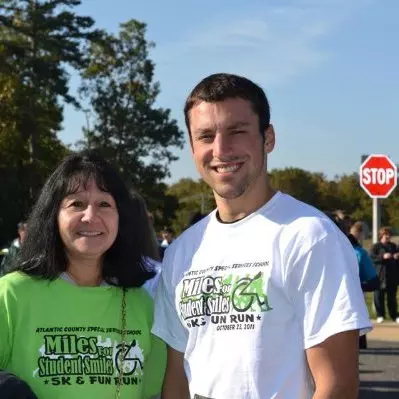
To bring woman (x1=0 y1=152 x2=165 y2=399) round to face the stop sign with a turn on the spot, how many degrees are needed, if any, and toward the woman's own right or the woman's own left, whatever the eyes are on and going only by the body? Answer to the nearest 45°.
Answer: approximately 135° to the woman's own left

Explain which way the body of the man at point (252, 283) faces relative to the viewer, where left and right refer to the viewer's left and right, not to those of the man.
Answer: facing the viewer and to the left of the viewer

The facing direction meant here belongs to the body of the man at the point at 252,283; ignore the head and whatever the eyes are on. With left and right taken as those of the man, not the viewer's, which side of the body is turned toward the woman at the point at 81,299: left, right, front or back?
right

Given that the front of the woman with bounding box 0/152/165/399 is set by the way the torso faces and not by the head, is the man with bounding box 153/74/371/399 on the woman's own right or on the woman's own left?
on the woman's own left

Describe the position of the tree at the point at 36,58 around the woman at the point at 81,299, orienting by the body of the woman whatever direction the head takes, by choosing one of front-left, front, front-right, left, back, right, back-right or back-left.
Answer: back

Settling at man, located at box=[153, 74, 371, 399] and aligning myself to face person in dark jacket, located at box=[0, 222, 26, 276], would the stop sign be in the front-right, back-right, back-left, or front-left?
front-right

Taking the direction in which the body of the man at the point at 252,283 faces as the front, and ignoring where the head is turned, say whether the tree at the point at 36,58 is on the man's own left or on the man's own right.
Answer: on the man's own right

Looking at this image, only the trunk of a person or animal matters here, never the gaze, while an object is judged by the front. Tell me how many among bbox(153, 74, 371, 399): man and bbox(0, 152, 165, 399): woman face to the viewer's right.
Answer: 0

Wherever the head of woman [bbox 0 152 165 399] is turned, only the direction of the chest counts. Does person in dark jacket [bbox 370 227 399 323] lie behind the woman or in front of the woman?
behind

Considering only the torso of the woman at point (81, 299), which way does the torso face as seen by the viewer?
toward the camera

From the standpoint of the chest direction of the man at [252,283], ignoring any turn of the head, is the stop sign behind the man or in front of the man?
behind

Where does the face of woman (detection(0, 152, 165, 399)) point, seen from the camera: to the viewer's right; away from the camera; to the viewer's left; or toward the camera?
toward the camera

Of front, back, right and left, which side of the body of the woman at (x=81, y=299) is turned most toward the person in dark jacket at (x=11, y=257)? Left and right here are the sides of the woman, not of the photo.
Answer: back

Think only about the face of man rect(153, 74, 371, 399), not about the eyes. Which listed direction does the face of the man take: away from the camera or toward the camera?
toward the camera
